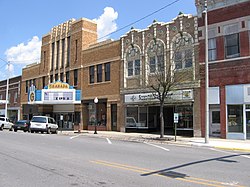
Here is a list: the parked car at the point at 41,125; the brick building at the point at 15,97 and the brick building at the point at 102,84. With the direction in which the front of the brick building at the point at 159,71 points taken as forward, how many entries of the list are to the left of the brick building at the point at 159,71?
0

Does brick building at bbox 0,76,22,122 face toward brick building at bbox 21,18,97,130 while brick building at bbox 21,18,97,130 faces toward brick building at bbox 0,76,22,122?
no

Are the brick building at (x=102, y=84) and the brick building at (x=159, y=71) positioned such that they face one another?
no

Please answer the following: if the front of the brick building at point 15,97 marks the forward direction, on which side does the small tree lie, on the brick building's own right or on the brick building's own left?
on the brick building's own left

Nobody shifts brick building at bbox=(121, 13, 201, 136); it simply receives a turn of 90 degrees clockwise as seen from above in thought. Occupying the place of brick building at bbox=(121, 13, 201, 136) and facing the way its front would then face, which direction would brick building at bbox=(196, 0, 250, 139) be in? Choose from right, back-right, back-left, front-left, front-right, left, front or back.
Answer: back

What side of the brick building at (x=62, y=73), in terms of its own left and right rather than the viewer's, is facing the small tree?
left

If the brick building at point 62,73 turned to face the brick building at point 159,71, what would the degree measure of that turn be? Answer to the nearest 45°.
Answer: approximately 90° to its left

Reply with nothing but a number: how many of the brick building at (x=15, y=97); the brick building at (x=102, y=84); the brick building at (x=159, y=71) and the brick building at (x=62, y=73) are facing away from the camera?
0

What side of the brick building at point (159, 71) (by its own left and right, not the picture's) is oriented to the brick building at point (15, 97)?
right

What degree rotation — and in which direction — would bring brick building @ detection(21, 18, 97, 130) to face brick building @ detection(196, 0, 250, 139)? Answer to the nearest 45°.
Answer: approximately 90° to its left

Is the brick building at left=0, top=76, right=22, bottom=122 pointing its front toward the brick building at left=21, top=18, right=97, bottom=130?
no

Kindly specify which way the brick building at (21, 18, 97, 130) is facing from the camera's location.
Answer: facing the viewer and to the left of the viewer

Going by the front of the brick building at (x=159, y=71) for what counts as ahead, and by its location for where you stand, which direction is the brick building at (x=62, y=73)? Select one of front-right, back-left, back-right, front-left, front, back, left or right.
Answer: right

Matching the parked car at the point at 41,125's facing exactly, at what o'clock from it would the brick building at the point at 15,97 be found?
The brick building is roughly at 10 o'clock from the parked car.

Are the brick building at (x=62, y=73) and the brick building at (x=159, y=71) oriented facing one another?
no

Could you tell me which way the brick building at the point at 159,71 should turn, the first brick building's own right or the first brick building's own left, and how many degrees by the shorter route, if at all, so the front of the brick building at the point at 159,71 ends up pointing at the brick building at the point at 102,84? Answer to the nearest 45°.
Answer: approximately 90° to the first brick building's own right

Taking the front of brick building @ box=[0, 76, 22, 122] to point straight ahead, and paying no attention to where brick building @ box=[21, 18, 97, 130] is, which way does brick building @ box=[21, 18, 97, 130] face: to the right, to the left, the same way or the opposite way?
the same way

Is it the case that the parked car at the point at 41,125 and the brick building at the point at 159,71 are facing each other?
no
